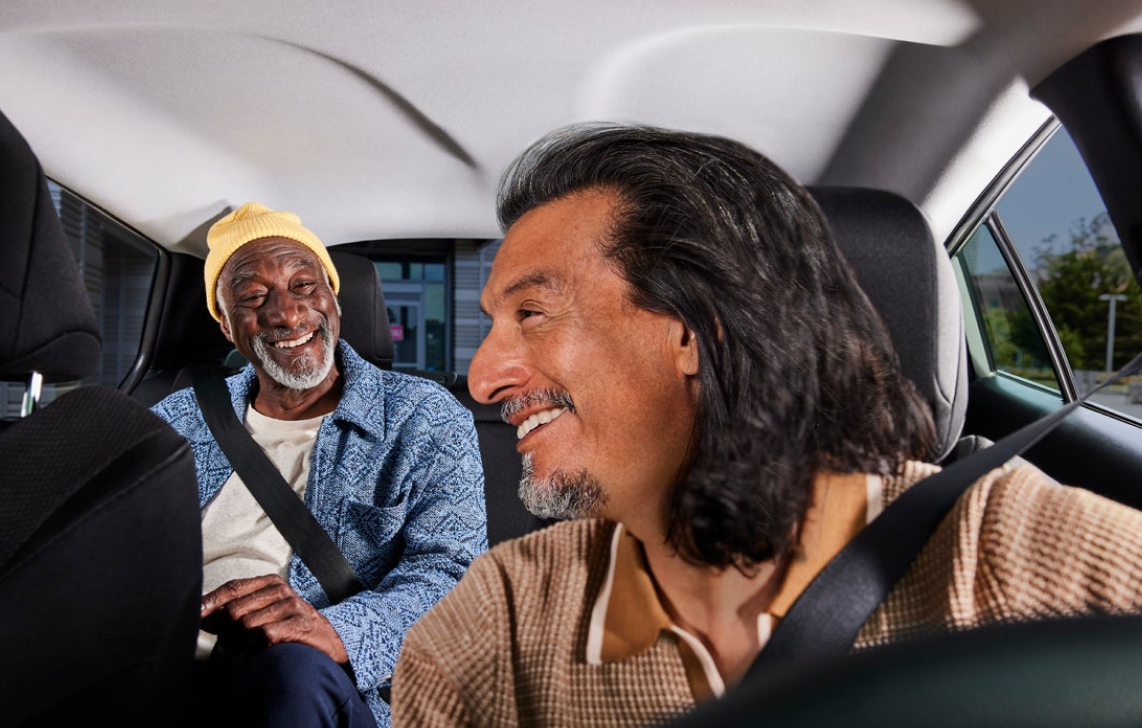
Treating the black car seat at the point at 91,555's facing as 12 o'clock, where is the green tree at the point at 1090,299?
The green tree is roughly at 7 o'clock from the black car seat.

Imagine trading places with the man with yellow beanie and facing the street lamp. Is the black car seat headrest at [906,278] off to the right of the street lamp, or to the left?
right

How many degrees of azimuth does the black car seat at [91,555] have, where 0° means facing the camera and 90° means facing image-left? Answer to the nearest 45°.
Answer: approximately 45°

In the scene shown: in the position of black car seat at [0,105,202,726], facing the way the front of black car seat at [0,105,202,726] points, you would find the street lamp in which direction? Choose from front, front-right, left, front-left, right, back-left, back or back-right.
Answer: back-left

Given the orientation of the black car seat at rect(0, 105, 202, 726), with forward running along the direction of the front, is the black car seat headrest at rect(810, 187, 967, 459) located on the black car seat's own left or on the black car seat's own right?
on the black car seat's own left
